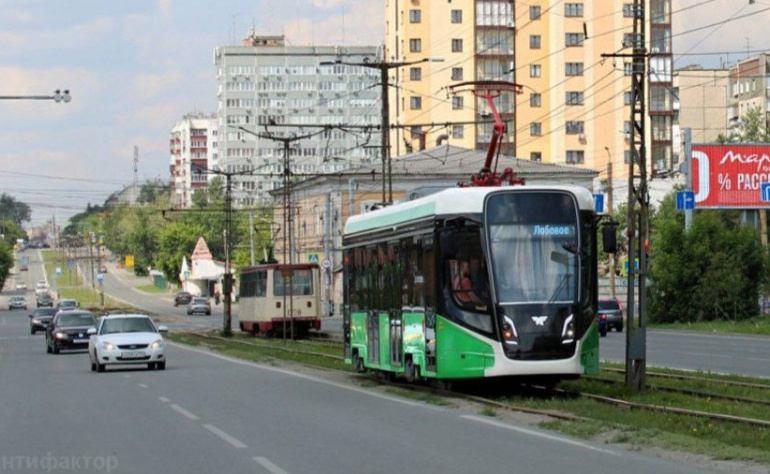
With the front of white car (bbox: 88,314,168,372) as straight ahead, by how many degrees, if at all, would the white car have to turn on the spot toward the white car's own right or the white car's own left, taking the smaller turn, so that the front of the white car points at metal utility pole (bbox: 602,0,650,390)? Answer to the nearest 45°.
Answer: approximately 45° to the white car's own left

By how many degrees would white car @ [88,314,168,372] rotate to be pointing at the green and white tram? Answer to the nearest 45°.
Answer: approximately 45° to its left

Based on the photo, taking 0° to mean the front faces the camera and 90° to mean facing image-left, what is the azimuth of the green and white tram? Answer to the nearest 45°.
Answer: approximately 315°

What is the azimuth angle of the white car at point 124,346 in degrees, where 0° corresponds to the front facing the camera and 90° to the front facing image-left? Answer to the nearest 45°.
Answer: approximately 0°

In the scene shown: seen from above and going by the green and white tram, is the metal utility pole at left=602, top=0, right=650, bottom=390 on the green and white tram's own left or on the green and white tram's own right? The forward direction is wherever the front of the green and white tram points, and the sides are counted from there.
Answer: on the green and white tram's own left
